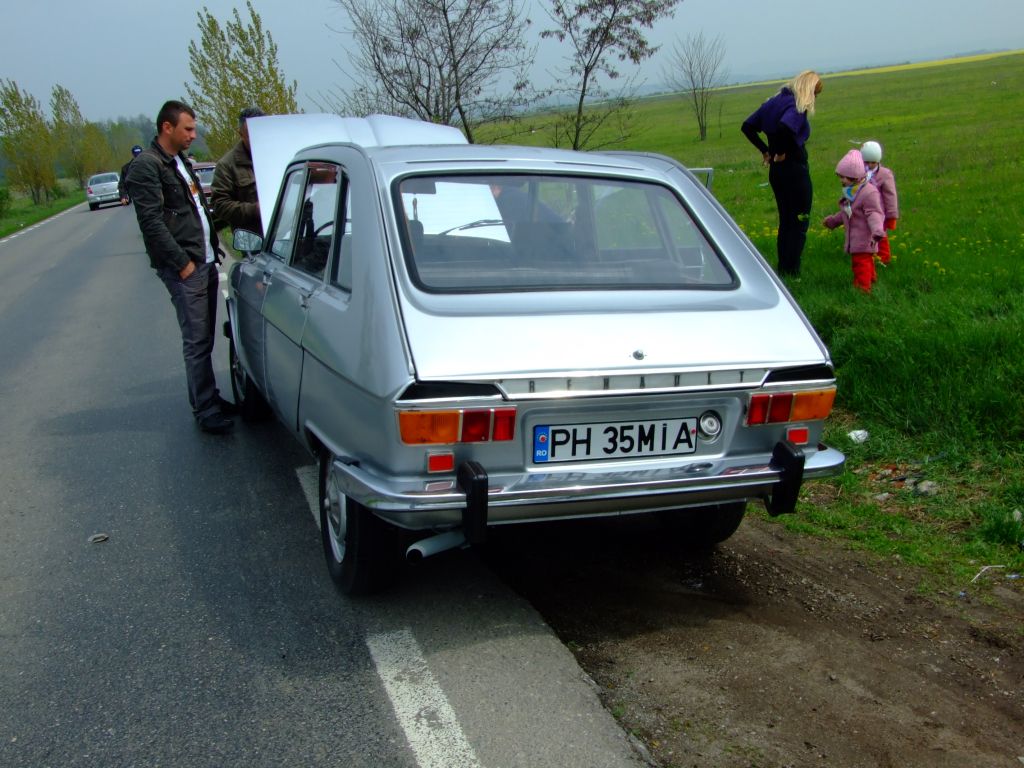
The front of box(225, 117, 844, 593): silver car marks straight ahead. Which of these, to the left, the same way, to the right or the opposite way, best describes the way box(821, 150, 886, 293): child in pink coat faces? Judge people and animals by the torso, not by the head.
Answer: to the left

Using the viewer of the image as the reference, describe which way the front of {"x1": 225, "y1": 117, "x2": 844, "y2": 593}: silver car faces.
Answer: facing away from the viewer and to the left of the viewer

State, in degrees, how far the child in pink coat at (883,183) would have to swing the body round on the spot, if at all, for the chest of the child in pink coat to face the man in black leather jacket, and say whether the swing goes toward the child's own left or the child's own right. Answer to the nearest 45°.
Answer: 0° — they already face them

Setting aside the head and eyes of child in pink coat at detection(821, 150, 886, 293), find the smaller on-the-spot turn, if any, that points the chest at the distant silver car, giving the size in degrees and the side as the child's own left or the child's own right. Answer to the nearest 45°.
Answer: approximately 90° to the child's own right

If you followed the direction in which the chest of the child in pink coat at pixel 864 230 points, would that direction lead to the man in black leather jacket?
yes

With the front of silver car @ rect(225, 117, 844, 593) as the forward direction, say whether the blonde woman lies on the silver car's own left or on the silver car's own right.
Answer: on the silver car's own right

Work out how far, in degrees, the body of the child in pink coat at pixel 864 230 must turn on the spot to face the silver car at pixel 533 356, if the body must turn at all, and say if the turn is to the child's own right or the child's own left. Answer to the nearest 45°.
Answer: approximately 45° to the child's own left

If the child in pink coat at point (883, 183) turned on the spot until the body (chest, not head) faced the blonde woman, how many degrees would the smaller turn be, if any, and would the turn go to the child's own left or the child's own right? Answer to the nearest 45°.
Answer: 0° — they already face them

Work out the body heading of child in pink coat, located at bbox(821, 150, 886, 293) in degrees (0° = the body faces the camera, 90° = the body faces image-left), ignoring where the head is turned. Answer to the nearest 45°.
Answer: approximately 45°
